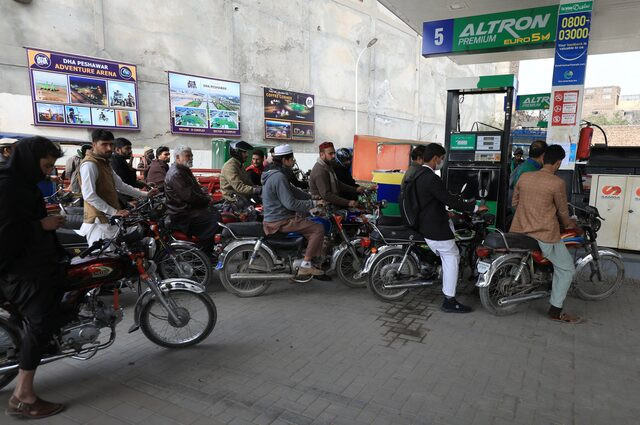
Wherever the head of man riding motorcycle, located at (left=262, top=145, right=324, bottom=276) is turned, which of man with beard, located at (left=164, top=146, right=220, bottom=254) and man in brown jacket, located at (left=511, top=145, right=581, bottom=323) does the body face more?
the man in brown jacket

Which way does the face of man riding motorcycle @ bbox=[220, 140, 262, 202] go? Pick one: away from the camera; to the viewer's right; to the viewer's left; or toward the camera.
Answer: to the viewer's right

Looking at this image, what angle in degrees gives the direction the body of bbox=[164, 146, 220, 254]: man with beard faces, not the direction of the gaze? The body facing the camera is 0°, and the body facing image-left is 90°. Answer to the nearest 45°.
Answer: approximately 270°

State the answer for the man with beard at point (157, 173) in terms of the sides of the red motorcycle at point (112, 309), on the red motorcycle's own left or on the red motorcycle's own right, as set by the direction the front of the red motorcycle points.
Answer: on the red motorcycle's own left

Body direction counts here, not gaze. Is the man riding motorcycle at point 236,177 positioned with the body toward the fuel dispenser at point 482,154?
yes

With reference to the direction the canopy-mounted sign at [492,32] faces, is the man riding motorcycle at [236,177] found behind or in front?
in front

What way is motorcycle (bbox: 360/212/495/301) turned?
to the viewer's right

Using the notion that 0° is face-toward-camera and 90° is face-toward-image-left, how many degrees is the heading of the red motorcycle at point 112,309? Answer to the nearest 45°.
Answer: approximately 270°

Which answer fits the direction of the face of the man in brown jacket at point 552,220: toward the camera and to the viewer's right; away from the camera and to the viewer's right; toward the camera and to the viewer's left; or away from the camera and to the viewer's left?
away from the camera and to the viewer's right

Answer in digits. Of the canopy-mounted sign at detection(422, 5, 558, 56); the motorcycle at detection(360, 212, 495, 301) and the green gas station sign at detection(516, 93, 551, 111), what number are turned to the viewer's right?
1

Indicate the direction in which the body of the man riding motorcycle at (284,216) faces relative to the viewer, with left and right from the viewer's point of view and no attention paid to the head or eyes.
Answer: facing to the right of the viewer

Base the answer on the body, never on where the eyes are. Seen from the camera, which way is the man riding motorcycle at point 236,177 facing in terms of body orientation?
to the viewer's right

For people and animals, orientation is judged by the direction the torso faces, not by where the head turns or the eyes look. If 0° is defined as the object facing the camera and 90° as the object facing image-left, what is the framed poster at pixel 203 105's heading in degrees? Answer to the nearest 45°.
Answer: approximately 315°

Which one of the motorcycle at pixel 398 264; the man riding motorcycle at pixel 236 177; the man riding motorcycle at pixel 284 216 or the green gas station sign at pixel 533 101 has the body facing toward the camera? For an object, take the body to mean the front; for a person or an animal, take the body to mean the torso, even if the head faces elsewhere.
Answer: the green gas station sign

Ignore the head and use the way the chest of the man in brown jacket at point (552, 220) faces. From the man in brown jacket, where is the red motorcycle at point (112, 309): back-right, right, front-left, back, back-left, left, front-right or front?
back

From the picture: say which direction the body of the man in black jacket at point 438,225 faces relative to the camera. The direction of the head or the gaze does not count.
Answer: to the viewer's right

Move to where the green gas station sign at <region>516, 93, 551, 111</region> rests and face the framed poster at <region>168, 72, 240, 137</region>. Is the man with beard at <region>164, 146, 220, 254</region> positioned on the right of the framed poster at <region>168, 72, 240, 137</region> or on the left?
left

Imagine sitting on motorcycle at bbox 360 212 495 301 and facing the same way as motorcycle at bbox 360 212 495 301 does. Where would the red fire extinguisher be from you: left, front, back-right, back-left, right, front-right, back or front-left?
front-left
